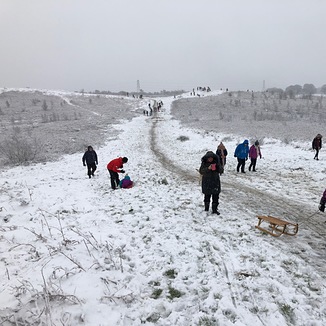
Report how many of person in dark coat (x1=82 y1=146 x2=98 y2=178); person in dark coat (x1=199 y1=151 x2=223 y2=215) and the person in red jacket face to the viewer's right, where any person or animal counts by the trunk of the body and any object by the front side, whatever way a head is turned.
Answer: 1

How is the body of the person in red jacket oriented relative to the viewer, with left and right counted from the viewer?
facing to the right of the viewer

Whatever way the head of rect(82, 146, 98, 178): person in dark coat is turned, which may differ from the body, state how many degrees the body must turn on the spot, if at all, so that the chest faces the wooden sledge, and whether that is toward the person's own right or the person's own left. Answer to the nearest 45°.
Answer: approximately 45° to the person's own left

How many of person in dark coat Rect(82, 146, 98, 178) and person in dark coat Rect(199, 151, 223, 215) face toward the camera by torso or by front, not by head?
2

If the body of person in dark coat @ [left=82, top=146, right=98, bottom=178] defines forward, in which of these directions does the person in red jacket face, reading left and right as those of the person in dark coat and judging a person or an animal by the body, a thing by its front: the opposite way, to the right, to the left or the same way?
to the left

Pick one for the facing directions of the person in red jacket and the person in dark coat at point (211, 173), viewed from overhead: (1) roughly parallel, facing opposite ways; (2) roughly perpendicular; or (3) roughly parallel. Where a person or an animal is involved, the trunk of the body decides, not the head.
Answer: roughly perpendicular

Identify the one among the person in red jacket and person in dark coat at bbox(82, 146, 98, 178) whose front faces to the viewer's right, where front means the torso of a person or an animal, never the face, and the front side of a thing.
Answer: the person in red jacket

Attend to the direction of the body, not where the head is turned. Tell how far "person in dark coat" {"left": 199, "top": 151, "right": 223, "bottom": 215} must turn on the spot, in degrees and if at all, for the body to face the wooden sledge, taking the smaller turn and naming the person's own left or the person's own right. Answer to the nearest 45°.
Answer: approximately 45° to the person's own left

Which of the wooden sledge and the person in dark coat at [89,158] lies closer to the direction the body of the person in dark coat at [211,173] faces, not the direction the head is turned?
the wooden sledge

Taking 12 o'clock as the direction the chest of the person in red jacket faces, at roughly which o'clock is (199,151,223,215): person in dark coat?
The person in dark coat is roughly at 2 o'clock from the person in red jacket.

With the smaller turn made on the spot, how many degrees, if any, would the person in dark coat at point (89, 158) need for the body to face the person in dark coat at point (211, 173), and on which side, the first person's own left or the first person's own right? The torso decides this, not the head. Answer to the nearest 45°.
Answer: approximately 45° to the first person's own left

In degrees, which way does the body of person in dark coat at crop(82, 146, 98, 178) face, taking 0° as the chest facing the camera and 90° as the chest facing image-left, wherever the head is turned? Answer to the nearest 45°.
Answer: approximately 0°

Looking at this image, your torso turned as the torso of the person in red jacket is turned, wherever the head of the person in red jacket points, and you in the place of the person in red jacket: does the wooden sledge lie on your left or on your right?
on your right
